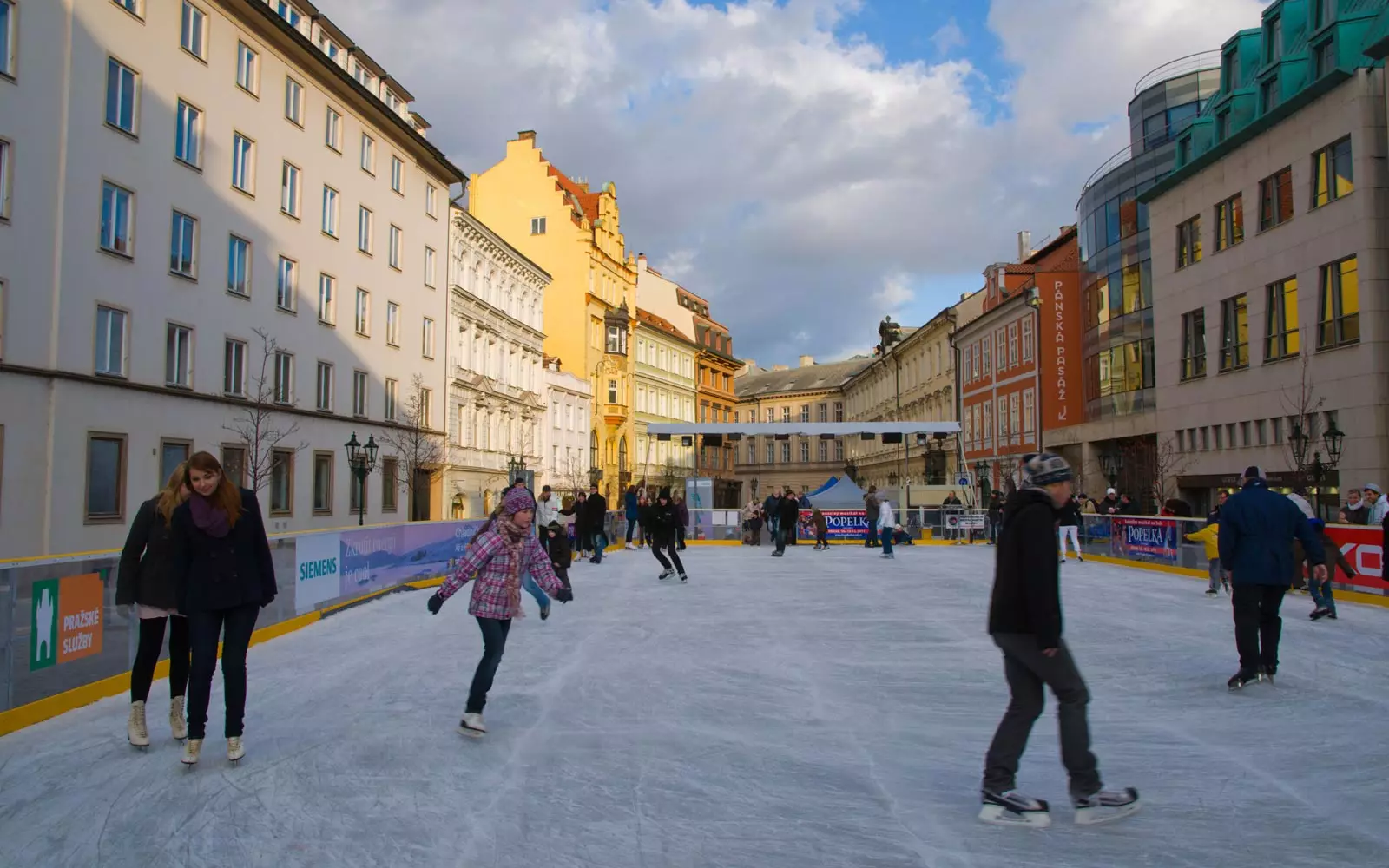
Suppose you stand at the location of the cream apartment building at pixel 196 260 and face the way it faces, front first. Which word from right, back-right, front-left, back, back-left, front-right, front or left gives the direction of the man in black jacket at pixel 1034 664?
front-right

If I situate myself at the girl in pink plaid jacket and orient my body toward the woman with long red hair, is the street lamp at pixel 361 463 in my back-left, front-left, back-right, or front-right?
back-right

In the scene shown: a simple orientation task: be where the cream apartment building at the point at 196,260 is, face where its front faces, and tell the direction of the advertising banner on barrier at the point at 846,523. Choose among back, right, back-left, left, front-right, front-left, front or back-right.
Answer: front-left

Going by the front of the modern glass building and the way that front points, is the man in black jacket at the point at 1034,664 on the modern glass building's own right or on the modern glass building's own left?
on the modern glass building's own left

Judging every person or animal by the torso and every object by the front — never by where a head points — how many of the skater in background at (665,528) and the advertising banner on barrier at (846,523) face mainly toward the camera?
2

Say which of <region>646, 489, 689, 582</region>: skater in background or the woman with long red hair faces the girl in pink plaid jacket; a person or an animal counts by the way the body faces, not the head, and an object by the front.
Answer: the skater in background

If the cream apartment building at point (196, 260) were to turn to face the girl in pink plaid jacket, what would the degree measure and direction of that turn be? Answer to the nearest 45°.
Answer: approximately 45° to its right

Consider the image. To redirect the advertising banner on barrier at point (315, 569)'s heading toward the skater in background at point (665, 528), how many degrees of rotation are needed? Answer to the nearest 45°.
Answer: approximately 90° to its left

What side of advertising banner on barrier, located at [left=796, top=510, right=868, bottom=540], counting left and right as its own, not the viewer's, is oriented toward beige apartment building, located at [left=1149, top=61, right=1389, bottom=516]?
left
